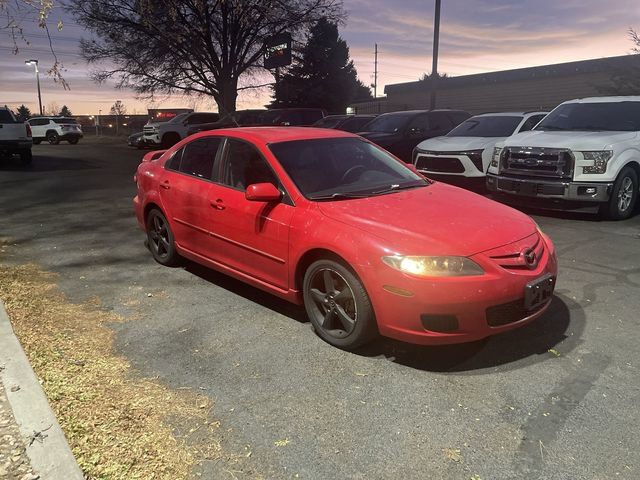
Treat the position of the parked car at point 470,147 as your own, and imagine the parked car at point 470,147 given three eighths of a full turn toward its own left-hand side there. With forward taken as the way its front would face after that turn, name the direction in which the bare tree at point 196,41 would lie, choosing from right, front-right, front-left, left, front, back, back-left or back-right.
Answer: back-left

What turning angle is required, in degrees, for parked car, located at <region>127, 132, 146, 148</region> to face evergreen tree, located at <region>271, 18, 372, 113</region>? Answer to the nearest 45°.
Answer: approximately 180°

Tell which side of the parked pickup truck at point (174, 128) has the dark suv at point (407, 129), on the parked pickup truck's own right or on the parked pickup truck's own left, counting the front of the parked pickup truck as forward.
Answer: on the parked pickup truck's own left

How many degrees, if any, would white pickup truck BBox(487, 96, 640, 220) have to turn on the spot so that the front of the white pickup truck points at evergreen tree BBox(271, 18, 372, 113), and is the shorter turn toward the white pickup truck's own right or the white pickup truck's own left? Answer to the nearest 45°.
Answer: approximately 90° to the white pickup truck's own right

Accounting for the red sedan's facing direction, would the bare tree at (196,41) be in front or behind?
behind

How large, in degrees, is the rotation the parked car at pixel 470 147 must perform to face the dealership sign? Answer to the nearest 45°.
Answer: approximately 90° to its right

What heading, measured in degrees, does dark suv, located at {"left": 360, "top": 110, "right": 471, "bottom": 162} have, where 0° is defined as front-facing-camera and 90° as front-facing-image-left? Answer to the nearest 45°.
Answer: approximately 45°

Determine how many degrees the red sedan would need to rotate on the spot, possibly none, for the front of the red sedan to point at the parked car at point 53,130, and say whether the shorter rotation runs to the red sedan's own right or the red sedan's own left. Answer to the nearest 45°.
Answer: approximately 180°

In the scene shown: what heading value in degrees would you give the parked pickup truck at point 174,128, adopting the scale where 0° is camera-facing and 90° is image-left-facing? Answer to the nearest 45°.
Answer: approximately 45°

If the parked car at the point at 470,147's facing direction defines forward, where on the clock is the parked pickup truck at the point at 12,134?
the parked pickup truck at the point at 12,134 is roughly at 2 o'clock from the parked car at the point at 470,147.
